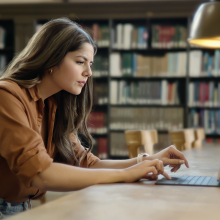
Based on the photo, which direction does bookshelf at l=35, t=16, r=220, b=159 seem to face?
toward the camera

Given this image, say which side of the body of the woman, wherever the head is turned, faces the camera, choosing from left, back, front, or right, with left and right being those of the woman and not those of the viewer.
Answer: right

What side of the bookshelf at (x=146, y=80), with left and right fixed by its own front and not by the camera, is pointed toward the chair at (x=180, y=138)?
front

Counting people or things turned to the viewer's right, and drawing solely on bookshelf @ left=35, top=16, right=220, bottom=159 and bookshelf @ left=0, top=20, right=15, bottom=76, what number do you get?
0

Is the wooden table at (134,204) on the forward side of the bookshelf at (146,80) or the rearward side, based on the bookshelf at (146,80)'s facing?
on the forward side

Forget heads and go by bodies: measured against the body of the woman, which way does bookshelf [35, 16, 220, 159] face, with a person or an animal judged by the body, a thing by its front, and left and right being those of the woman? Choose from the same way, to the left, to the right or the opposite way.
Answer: to the right

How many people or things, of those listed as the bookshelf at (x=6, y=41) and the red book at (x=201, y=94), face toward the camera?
2

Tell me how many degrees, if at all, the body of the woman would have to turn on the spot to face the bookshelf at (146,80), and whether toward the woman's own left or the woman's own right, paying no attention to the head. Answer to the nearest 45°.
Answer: approximately 90° to the woman's own left

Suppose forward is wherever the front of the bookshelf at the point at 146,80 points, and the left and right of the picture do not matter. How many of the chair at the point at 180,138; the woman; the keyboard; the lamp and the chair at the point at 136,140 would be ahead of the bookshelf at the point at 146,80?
5

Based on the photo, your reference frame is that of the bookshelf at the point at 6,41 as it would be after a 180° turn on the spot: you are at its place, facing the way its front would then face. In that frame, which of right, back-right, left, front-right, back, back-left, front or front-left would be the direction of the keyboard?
back

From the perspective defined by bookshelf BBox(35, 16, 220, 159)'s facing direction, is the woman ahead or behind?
ahead
